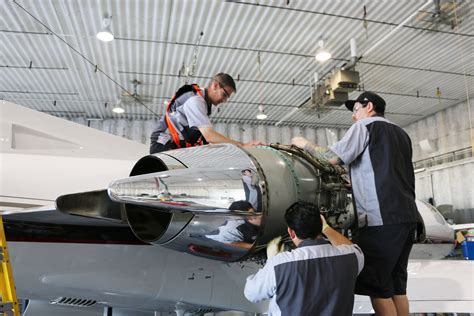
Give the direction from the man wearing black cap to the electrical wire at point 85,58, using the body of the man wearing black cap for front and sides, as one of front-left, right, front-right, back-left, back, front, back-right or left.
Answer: front

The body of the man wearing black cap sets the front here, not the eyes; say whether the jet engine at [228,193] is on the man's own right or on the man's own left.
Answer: on the man's own left

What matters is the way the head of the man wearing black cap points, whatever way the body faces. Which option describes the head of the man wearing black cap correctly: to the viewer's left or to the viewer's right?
to the viewer's left

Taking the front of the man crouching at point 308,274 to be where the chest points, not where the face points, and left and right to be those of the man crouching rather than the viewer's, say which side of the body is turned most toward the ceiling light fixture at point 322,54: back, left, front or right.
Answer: front

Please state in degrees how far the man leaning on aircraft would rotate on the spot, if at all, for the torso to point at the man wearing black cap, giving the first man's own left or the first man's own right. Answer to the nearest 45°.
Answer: approximately 45° to the first man's own right

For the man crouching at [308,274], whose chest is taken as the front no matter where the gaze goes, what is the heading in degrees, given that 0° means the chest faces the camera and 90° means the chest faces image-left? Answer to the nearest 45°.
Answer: approximately 180°

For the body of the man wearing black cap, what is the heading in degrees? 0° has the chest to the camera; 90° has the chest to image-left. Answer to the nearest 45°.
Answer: approximately 135°

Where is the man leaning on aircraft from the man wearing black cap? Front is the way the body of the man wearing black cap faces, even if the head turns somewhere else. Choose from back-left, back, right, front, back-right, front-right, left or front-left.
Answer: front-left

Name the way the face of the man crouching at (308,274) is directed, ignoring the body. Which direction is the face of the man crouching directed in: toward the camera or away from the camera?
away from the camera

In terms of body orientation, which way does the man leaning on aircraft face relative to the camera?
to the viewer's right

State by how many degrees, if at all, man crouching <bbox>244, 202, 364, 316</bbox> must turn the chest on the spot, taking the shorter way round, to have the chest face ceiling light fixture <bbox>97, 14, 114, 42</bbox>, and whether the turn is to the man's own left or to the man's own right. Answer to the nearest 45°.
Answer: approximately 45° to the man's own left

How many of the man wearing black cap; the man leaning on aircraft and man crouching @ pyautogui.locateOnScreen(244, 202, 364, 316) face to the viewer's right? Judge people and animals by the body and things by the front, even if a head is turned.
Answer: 1

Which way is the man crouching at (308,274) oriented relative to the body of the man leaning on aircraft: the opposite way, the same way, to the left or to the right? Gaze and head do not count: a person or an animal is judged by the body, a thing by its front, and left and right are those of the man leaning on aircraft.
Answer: to the left

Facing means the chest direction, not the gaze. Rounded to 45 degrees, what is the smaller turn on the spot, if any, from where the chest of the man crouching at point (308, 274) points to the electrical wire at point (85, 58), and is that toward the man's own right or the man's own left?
approximately 45° to the man's own left
